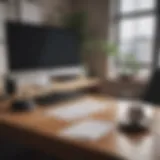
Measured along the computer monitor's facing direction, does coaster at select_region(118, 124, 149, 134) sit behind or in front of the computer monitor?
in front

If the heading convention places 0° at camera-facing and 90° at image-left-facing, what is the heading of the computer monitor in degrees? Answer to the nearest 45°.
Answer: approximately 315°

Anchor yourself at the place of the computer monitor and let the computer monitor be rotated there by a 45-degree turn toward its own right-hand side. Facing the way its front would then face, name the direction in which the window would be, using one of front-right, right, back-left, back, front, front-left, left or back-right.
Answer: back-left

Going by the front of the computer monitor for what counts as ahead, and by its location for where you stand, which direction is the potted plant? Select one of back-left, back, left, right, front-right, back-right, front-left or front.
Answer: left

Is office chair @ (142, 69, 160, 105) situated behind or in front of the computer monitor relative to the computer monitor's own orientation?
in front

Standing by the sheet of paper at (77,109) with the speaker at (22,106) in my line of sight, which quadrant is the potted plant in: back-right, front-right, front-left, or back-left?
back-right

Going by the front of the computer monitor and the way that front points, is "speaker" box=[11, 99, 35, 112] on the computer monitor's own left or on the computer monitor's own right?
on the computer monitor's own right

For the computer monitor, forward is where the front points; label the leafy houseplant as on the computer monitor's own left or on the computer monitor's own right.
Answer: on the computer monitor's own left
